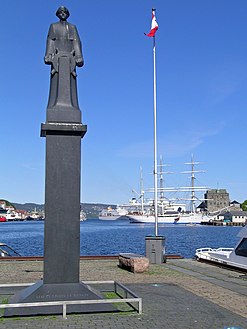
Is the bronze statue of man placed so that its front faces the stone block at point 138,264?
no

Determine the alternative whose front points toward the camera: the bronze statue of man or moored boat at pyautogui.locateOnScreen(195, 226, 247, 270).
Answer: the bronze statue of man

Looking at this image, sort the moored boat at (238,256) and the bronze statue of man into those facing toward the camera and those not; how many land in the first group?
1

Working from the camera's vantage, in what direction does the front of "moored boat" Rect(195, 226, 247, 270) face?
facing away from the viewer and to the left of the viewer

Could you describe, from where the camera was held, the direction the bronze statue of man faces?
facing the viewer

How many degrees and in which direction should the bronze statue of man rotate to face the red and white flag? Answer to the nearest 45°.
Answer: approximately 180°

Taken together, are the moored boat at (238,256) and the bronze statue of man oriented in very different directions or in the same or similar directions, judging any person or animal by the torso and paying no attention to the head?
very different directions

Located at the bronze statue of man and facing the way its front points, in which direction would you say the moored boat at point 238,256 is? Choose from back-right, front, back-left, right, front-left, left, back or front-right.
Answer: back-left
